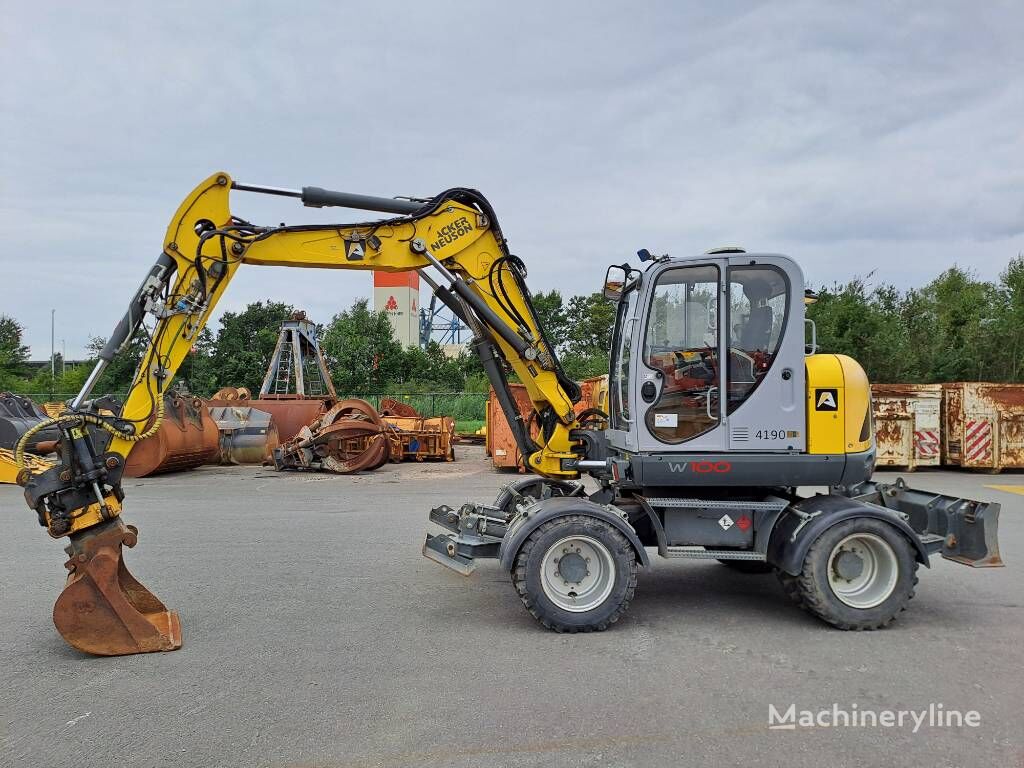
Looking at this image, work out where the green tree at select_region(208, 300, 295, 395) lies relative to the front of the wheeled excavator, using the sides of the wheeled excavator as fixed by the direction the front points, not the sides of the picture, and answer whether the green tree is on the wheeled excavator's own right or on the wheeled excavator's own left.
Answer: on the wheeled excavator's own right

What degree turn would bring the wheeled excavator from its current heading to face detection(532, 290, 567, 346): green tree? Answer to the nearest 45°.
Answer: approximately 90° to its right

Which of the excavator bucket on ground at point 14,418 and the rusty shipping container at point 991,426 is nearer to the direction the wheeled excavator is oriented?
the excavator bucket on ground

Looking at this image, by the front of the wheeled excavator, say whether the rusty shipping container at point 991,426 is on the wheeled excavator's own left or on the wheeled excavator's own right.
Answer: on the wheeled excavator's own right

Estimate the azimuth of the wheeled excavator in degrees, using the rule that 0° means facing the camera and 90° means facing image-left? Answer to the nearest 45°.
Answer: approximately 90°

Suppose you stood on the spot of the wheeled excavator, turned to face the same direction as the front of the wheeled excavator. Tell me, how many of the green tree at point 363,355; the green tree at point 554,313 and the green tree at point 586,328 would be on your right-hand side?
3

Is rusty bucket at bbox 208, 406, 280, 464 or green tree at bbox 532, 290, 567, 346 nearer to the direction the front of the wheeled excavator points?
the rusty bucket

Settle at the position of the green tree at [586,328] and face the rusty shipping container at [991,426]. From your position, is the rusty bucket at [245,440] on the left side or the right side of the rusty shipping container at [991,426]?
right

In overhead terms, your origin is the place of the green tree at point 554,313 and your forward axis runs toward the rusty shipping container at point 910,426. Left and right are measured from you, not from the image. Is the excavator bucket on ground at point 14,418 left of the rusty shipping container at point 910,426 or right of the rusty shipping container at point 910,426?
right

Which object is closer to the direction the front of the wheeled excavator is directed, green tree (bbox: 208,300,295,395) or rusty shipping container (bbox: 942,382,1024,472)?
the green tree

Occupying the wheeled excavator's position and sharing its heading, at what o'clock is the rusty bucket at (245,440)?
The rusty bucket is roughly at 2 o'clock from the wheeled excavator.

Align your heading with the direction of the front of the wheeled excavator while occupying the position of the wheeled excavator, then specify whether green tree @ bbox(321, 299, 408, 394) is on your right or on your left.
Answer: on your right
